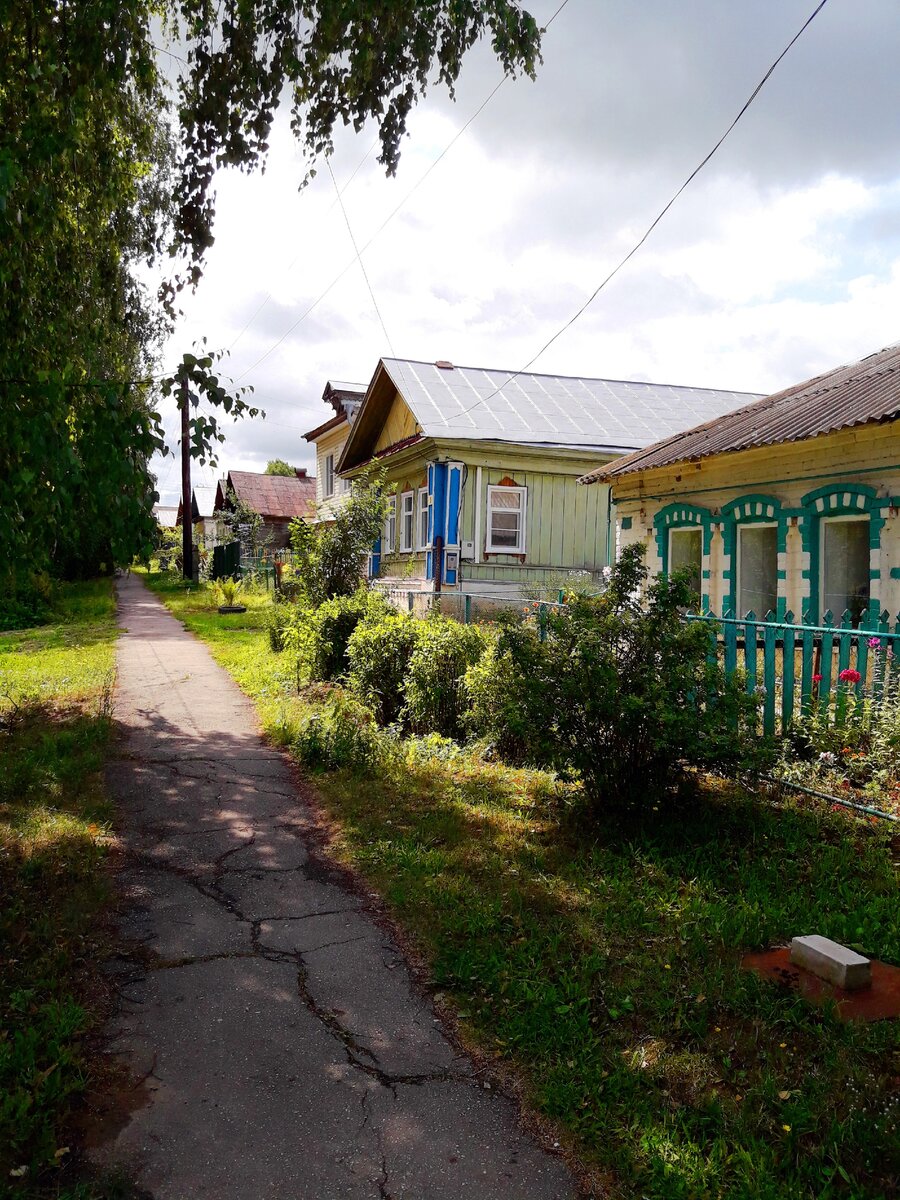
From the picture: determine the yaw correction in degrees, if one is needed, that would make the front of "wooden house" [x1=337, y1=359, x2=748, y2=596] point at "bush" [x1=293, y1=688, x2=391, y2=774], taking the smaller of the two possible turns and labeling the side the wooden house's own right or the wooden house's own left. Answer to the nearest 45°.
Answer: approximately 45° to the wooden house's own left

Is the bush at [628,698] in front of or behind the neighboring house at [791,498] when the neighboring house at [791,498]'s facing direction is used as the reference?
in front

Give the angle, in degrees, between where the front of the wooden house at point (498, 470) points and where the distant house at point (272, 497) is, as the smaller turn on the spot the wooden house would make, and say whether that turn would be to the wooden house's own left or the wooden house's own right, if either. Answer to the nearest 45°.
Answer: approximately 90° to the wooden house's own right

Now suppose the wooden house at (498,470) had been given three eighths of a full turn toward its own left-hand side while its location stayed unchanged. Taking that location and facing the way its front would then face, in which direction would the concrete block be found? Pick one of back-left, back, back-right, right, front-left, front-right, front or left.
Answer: right

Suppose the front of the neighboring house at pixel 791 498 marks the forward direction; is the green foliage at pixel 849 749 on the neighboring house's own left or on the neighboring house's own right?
on the neighboring house's own left

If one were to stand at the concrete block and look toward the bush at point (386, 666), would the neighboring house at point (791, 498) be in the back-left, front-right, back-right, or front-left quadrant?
front-right

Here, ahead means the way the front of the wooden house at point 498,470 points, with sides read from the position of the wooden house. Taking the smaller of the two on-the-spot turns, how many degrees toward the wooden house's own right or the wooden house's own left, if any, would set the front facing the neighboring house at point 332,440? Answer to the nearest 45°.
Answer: approximately 90° to the wooden house's own right

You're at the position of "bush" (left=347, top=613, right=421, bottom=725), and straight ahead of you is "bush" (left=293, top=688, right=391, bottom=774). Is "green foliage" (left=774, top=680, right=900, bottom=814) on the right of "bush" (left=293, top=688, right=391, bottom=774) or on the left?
left

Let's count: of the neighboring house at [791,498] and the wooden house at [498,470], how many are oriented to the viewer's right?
0

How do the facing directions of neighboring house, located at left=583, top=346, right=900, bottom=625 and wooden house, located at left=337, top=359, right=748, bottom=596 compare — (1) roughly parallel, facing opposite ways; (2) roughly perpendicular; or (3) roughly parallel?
roughly parallel

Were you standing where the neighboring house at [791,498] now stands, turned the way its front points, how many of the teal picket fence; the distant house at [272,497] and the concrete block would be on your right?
1

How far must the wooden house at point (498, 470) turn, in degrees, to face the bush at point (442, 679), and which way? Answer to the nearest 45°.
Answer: approximately 45° to its left

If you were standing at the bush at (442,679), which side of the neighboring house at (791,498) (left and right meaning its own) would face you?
front

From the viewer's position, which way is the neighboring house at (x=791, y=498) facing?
facing the viewer and to the left of the viewer

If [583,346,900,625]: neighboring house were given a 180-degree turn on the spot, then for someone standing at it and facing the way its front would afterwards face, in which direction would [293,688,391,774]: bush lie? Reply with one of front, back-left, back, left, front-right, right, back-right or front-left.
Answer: back
